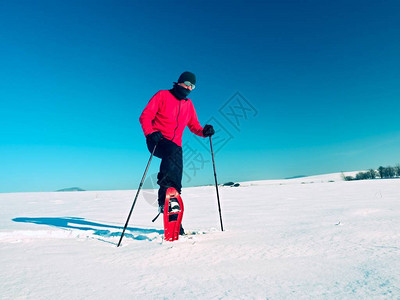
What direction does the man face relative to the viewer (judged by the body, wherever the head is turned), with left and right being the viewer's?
facing the viewer and to the right of the viewer

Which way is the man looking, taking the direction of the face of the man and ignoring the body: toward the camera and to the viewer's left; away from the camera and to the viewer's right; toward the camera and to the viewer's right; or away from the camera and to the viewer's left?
toward the camera and to the viewer's right
